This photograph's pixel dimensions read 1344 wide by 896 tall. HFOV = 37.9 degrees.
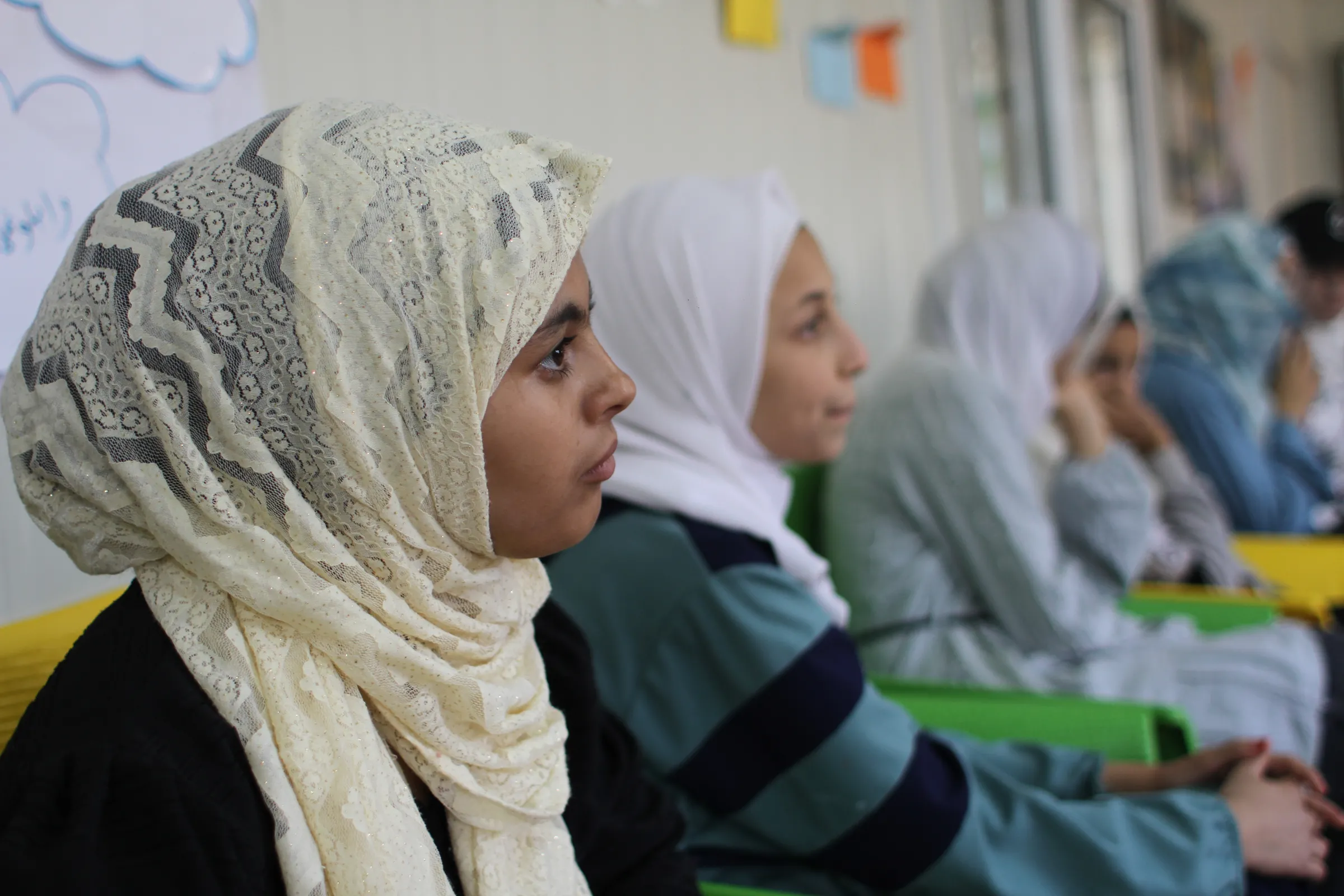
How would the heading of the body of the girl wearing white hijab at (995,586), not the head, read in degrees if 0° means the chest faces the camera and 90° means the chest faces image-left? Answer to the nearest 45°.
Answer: approximately 270°

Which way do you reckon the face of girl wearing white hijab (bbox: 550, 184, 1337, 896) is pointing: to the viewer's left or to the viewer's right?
to the viewer's right

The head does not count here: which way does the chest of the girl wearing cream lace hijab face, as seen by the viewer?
to the viewer's right

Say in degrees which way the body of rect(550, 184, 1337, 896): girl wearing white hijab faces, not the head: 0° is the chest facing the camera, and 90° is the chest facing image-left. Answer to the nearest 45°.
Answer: approximately 270°

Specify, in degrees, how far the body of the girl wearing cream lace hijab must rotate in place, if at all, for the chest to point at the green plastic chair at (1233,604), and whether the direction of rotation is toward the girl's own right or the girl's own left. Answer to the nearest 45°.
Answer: approximately 45° to the girl's own left

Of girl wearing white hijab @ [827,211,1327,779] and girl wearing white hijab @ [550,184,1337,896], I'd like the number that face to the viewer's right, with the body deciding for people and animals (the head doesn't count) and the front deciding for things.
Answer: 2

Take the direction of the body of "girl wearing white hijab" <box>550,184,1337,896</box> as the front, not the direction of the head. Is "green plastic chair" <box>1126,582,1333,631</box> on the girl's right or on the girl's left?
on the girl's left

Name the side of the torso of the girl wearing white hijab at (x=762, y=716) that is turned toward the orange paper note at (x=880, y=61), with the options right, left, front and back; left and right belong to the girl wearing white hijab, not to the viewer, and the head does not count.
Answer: left

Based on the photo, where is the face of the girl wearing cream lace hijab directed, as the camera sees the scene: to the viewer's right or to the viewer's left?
to the viewer's right
